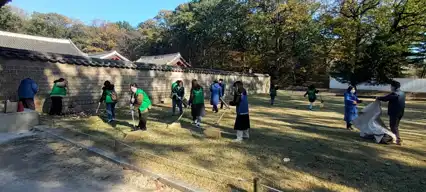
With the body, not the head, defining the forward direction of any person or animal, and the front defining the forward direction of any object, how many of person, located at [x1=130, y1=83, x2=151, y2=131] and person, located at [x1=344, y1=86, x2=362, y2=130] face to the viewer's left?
1

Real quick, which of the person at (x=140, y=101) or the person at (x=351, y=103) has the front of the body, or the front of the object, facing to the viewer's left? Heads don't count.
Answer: the person at (x=140, y=101)

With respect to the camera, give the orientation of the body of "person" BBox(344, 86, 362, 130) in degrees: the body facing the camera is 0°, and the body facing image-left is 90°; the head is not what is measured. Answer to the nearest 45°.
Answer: approximately 315°

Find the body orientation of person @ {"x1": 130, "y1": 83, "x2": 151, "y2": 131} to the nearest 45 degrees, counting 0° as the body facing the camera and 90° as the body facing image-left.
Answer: approximately 90°

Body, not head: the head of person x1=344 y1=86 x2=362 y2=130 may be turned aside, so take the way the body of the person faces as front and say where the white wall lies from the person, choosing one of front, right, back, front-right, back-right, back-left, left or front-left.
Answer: back-left

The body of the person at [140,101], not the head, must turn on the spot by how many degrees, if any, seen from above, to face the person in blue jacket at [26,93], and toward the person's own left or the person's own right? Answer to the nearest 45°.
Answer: approximately 45° to the person's own right

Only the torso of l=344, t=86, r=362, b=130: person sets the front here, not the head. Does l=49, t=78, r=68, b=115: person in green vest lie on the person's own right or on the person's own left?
on the person's own right

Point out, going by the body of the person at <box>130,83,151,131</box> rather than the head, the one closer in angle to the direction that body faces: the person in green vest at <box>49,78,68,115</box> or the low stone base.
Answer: the low stone base

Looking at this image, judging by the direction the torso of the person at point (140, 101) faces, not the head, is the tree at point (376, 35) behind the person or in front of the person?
behind

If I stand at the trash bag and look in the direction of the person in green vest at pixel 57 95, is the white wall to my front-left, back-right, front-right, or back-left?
back-right

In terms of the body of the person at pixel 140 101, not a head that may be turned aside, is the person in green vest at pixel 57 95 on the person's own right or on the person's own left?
on the person's own right
